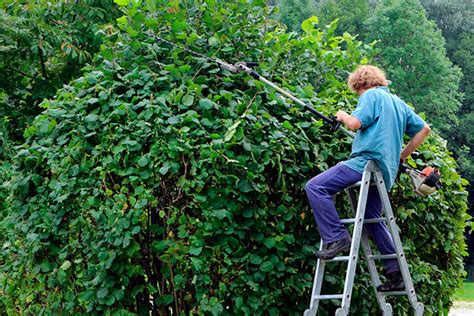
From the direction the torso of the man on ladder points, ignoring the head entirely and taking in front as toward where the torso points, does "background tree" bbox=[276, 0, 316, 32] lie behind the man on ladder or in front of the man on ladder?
in front

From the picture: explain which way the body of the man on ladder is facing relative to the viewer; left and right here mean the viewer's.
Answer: facing away from the viewer and to the left of the viewer

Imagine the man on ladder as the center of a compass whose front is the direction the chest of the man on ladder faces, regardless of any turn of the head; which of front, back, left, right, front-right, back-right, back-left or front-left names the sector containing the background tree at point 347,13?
front-right

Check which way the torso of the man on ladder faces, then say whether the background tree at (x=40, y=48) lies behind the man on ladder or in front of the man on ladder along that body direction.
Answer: in front

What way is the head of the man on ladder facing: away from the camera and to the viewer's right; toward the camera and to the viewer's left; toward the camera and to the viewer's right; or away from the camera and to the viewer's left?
away from the camera and to the viewer's left
